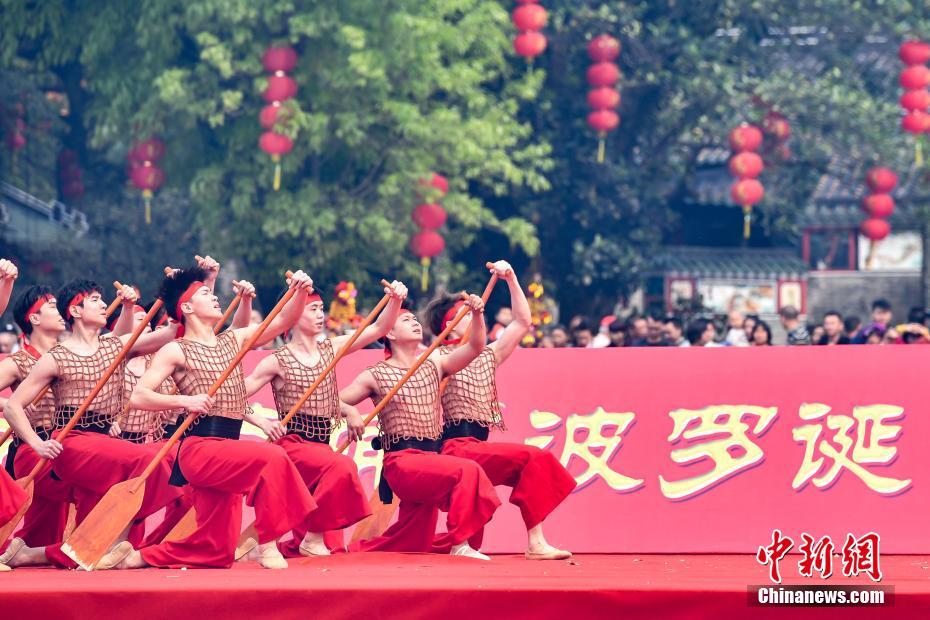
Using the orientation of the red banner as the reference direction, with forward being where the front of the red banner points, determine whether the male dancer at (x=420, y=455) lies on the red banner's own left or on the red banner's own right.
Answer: on the red banner's own right

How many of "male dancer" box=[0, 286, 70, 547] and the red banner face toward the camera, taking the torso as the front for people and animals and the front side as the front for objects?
1
